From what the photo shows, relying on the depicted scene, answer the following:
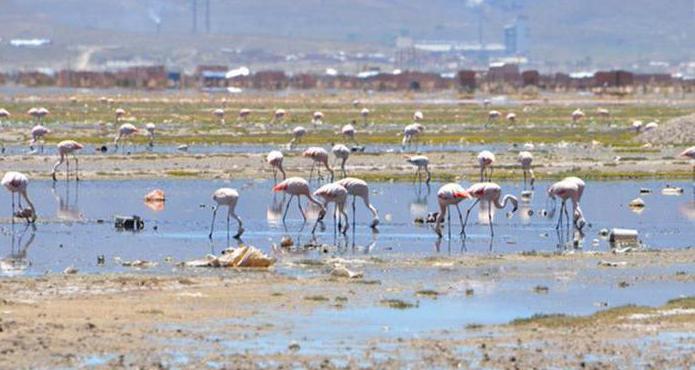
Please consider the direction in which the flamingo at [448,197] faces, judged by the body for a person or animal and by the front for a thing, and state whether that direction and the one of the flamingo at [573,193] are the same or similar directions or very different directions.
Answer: very different directions

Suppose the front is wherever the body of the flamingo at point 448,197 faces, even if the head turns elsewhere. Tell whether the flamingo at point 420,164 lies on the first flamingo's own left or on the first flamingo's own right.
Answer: on the first flamingo's own right

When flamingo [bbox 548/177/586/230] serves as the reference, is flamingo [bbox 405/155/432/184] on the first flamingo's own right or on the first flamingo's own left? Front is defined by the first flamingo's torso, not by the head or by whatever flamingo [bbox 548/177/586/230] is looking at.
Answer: on the first flamingo's own left

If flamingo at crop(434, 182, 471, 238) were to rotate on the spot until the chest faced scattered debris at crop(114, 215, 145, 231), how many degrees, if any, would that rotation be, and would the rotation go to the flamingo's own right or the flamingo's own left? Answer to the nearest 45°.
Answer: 0° — it already faces it

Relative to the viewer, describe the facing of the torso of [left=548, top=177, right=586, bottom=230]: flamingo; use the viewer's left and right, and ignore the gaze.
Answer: facing to the right of the viewer

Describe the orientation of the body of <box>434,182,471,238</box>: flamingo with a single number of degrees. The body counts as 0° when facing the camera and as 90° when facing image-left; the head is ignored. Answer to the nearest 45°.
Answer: approximately 90°

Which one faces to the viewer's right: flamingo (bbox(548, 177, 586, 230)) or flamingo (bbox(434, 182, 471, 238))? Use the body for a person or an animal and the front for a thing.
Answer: flamingo (bbox(548, 177, 586, 230))

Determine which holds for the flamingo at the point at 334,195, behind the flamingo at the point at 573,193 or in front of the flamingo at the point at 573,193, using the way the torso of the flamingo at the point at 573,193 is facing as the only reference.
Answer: behind
